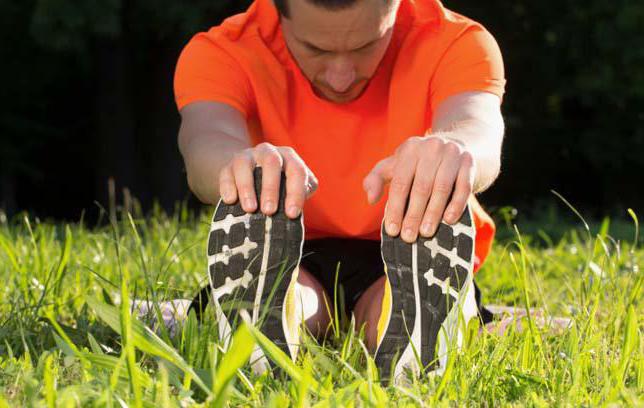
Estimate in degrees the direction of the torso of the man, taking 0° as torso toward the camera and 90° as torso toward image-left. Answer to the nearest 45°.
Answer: approximately 0°
